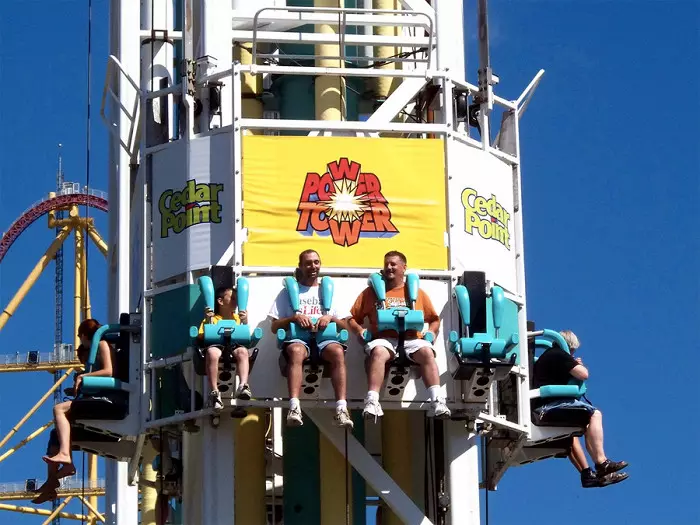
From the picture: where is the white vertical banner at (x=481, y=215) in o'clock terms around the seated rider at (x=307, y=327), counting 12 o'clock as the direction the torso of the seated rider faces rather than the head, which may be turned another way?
The white vertical banner is roughly at 8 o'clock from the seated rider.

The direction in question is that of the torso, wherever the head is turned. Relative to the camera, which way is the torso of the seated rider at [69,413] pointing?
to the viewer's left

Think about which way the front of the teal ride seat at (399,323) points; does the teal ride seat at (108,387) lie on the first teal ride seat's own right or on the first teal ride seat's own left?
on the first teal ride seat's own right

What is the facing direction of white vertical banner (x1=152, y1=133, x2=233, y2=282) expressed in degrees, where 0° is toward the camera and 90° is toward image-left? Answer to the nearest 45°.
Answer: approximately 45°

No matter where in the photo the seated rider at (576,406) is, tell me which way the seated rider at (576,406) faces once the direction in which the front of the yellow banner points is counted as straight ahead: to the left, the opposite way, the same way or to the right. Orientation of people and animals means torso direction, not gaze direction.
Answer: to the left

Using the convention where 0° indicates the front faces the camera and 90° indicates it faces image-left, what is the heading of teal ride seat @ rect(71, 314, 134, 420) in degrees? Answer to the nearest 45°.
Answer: approximately 90°

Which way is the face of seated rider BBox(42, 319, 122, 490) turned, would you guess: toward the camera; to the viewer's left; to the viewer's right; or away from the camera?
to the viewer's left

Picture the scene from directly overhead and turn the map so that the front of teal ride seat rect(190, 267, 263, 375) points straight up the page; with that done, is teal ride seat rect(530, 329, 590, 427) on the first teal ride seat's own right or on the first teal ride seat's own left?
on the first teal ride seat's own left

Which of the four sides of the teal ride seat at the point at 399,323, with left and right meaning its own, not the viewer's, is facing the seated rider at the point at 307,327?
right

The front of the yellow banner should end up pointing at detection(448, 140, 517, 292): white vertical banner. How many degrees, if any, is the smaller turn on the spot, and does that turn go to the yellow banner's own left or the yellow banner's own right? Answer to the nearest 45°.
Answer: approximately 90° to the yellow banner's own left

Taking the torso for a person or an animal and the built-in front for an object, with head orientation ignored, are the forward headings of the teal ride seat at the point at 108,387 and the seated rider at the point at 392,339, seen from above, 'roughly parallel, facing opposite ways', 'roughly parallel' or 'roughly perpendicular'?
roughly perpendicular
